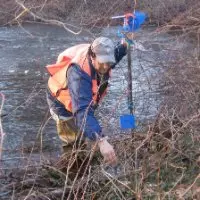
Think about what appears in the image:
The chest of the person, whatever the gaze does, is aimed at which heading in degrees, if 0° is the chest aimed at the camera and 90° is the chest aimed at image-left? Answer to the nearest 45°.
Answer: approximately 315°

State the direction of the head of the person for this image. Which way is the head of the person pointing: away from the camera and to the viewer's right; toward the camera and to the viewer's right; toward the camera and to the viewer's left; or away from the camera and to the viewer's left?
toward the camera and to the viewer's right
